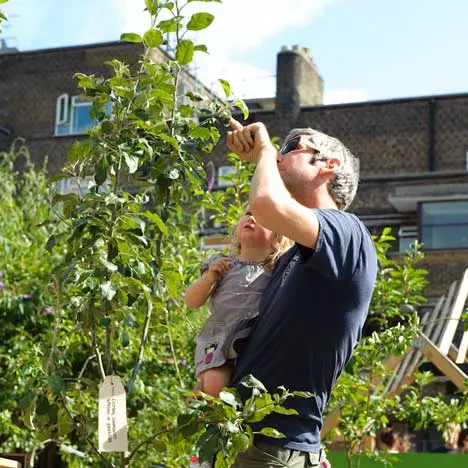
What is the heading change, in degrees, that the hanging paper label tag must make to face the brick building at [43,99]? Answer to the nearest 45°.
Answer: approximately 180°

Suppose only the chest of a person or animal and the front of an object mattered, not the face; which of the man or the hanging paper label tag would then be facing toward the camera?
the hanging paper label tag

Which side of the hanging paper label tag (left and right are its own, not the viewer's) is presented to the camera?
front

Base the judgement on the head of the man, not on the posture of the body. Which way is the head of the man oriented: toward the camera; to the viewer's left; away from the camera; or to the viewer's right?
to the viewer's left

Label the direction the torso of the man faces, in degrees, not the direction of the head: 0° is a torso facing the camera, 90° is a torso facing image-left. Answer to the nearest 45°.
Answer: approximately 90°

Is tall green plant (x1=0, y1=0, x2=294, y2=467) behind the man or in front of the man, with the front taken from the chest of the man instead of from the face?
in front

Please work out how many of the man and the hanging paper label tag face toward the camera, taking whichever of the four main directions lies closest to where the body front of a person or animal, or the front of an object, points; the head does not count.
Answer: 1

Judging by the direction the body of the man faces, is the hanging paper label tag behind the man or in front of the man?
in front
